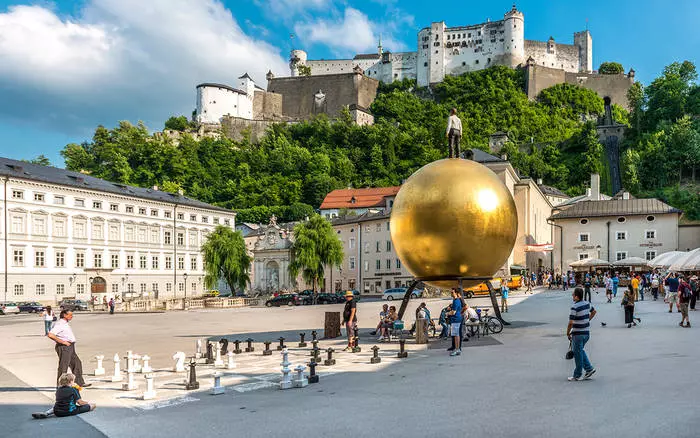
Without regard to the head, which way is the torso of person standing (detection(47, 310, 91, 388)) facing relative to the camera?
to the viewer's right

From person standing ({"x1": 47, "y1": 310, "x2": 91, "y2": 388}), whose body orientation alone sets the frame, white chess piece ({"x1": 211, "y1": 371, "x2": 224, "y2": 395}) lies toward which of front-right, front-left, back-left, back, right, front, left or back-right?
front-right

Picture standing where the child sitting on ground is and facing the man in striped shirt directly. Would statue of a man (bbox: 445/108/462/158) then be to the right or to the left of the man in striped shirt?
left
